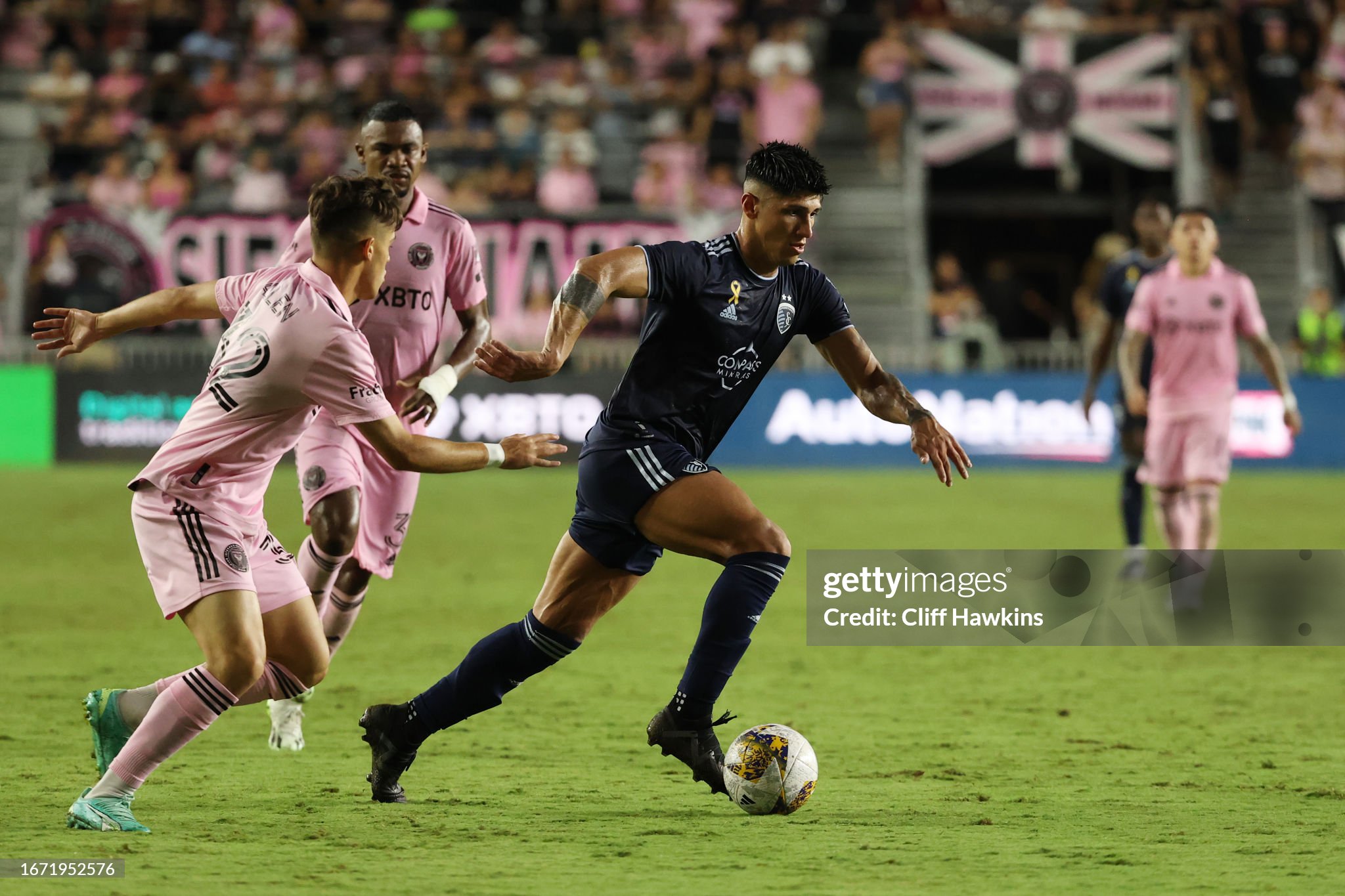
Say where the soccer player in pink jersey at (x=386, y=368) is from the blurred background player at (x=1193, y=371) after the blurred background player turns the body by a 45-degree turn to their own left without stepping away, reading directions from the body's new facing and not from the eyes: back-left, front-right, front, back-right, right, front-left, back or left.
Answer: right

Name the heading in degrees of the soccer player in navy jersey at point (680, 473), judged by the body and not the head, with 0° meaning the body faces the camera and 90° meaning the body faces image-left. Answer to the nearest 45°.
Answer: approximately 315°

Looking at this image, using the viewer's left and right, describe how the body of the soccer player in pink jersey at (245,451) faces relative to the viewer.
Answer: facing away from the viewer and to the right of the viewer

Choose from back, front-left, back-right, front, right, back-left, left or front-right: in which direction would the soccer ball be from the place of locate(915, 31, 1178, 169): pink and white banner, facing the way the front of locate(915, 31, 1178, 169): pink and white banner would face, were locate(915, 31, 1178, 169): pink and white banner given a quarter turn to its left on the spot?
right

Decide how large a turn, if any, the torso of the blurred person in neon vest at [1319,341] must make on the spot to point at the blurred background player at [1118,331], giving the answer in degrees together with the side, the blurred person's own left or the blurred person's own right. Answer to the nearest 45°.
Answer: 0° — they already face them

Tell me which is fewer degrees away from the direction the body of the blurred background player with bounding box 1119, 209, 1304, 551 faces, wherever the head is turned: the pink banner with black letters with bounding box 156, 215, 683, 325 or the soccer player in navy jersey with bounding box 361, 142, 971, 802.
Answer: the soccer player in navy jersey

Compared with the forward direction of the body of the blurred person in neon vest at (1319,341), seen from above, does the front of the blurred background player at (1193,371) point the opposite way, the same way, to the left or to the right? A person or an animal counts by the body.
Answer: the same way

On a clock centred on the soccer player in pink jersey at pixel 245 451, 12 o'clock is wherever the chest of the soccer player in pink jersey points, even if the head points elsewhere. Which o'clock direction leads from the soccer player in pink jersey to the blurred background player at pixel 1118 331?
The blurred background player is roughly at 12 o'clock from the soccer player in pink jersey.

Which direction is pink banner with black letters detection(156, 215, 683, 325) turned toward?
toward the camera

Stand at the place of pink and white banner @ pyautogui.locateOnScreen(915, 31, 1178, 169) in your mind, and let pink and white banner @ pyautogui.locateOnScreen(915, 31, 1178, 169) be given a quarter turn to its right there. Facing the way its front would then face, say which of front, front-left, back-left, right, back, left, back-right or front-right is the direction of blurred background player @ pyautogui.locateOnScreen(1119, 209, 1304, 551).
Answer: left

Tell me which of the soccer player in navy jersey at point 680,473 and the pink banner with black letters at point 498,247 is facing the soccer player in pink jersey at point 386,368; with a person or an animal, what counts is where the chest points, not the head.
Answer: the pink banner with black letters

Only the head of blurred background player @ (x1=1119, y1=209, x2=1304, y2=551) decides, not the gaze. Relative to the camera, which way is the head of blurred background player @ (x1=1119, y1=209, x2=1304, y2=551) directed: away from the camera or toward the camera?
toward the camera

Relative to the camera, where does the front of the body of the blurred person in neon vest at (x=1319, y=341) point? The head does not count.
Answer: toward the camera

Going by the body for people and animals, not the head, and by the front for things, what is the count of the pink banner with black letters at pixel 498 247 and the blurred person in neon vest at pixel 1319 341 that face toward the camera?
2

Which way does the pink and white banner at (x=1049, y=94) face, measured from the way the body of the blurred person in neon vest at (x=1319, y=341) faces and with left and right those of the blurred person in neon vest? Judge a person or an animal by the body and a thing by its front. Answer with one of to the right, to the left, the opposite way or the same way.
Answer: the same way
